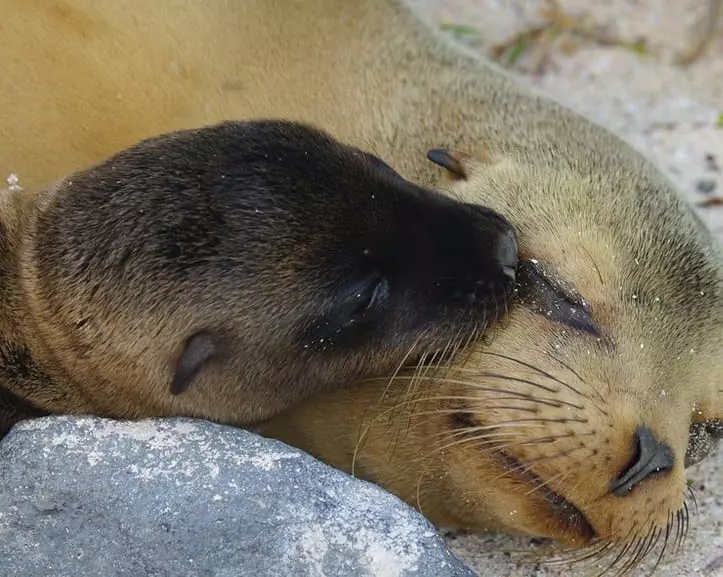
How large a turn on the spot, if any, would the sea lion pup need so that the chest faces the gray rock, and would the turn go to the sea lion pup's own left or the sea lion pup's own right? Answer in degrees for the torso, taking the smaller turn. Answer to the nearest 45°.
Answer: approximately 90° to the sea lion pup's own right

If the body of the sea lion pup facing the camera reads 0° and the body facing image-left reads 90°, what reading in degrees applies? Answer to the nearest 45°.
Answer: approximately 270°
